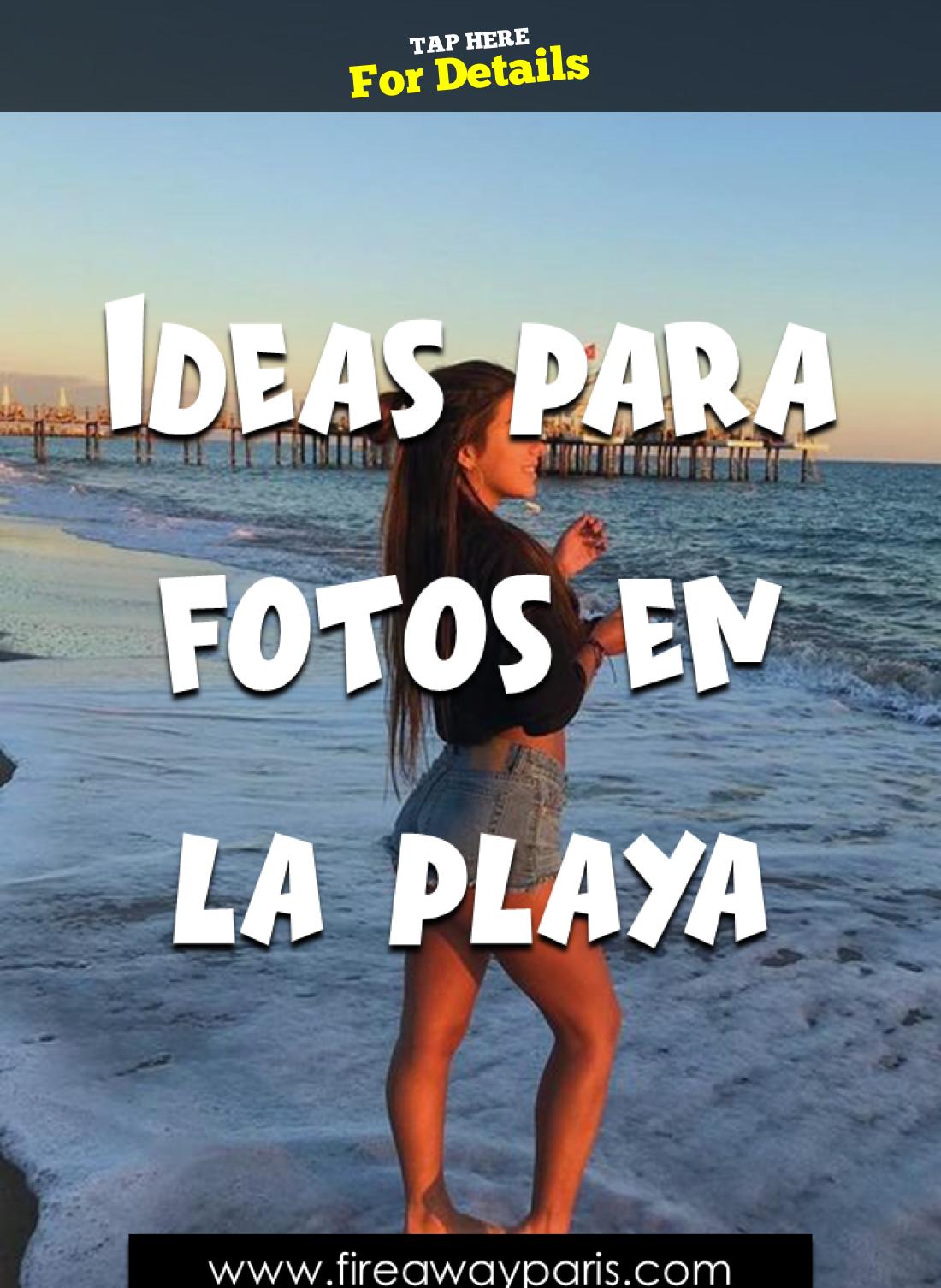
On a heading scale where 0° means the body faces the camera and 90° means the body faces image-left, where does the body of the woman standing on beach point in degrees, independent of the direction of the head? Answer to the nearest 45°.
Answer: approximately 270°

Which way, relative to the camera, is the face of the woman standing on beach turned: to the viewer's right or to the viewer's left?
to the viewer's right
